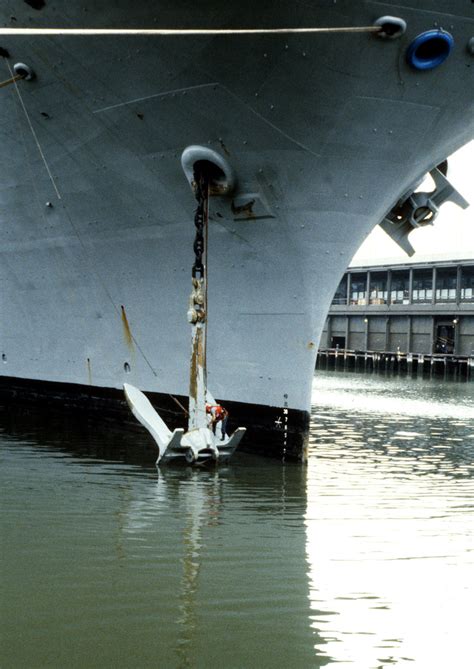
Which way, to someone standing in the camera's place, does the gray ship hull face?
facing the viewer and to the right of the viewer
